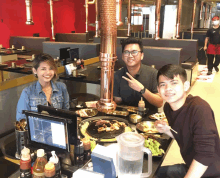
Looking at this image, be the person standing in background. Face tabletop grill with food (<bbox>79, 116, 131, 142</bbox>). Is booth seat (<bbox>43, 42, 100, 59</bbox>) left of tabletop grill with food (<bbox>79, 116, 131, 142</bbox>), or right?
right

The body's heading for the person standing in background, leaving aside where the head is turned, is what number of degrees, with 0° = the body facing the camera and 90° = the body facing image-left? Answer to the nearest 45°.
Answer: approximately 0°

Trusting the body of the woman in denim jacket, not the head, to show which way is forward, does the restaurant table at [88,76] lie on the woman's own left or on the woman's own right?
on the woman's own left

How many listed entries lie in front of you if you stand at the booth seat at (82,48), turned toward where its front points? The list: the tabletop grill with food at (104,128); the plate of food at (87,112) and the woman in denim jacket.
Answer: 3

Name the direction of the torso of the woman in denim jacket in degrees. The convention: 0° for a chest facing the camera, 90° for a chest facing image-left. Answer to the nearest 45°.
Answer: approximately 315°

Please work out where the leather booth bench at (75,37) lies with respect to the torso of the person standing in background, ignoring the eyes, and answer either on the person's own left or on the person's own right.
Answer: on the person's own right

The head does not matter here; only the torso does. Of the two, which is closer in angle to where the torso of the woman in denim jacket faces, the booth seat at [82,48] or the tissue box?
the tissue box

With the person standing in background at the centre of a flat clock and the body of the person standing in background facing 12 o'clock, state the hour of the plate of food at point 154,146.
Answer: The plate of food is roughly at 12 o'clock from the person standing in background.

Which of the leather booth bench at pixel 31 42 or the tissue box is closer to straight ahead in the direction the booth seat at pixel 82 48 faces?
the tissue box

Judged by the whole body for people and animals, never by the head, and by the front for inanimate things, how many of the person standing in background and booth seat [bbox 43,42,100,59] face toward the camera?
2
